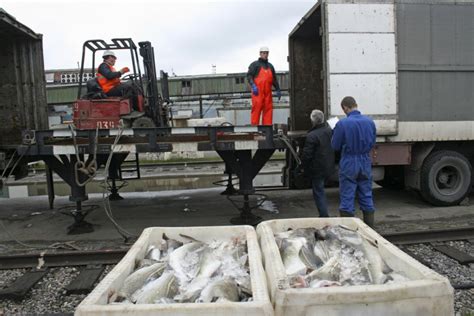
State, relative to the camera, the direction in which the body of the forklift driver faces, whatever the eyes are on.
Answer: to the viewer's right

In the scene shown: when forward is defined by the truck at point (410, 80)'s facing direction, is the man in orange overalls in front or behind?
behind

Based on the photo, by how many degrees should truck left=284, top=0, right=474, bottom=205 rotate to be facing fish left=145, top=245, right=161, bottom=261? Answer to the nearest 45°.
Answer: approximately 90° to its right

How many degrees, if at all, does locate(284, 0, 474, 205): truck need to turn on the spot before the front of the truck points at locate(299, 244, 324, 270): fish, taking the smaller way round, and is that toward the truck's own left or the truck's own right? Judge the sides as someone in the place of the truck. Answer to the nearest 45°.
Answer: approximately 90° to the truck's own right

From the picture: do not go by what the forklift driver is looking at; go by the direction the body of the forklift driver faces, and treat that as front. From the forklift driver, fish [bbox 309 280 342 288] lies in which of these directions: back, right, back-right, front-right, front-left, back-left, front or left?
right

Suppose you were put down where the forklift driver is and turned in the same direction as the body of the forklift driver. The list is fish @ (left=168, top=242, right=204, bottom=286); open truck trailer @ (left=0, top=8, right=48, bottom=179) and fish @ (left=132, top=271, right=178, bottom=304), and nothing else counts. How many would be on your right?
2

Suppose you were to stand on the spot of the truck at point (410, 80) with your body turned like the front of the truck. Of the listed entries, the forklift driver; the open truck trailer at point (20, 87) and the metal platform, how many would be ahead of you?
0

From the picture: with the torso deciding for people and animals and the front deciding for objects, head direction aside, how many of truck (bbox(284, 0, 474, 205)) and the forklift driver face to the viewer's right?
2

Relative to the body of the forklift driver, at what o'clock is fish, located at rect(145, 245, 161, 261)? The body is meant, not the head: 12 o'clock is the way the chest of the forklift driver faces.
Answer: The fish is roughly at 3 o'clock from the forklift driver.

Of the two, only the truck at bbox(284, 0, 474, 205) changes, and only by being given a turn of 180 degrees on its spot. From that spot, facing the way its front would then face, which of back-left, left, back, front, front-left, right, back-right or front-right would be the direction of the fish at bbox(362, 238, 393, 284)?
left

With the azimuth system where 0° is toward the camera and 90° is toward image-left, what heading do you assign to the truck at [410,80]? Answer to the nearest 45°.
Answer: approximately 270°

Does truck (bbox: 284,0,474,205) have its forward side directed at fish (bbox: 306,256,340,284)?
no

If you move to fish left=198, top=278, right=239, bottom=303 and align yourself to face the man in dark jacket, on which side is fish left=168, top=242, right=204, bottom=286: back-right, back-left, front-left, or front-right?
front-left

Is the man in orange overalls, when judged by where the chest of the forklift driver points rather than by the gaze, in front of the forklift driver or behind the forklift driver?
in front

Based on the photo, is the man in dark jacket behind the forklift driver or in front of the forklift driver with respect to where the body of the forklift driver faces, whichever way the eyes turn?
in front

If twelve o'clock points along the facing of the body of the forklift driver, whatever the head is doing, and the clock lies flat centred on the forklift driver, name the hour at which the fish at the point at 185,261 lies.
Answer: The fish is roughly at 3 o'clock from the forklift driver.

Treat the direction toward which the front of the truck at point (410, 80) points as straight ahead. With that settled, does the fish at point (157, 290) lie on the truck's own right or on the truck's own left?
on the truck's own right

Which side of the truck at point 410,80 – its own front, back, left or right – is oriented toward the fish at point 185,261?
right
